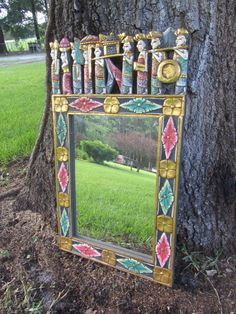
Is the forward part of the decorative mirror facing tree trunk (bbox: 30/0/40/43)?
no

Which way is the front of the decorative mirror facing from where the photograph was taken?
facing the viewer and to the left of the viewer

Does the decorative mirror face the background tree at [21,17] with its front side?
no
